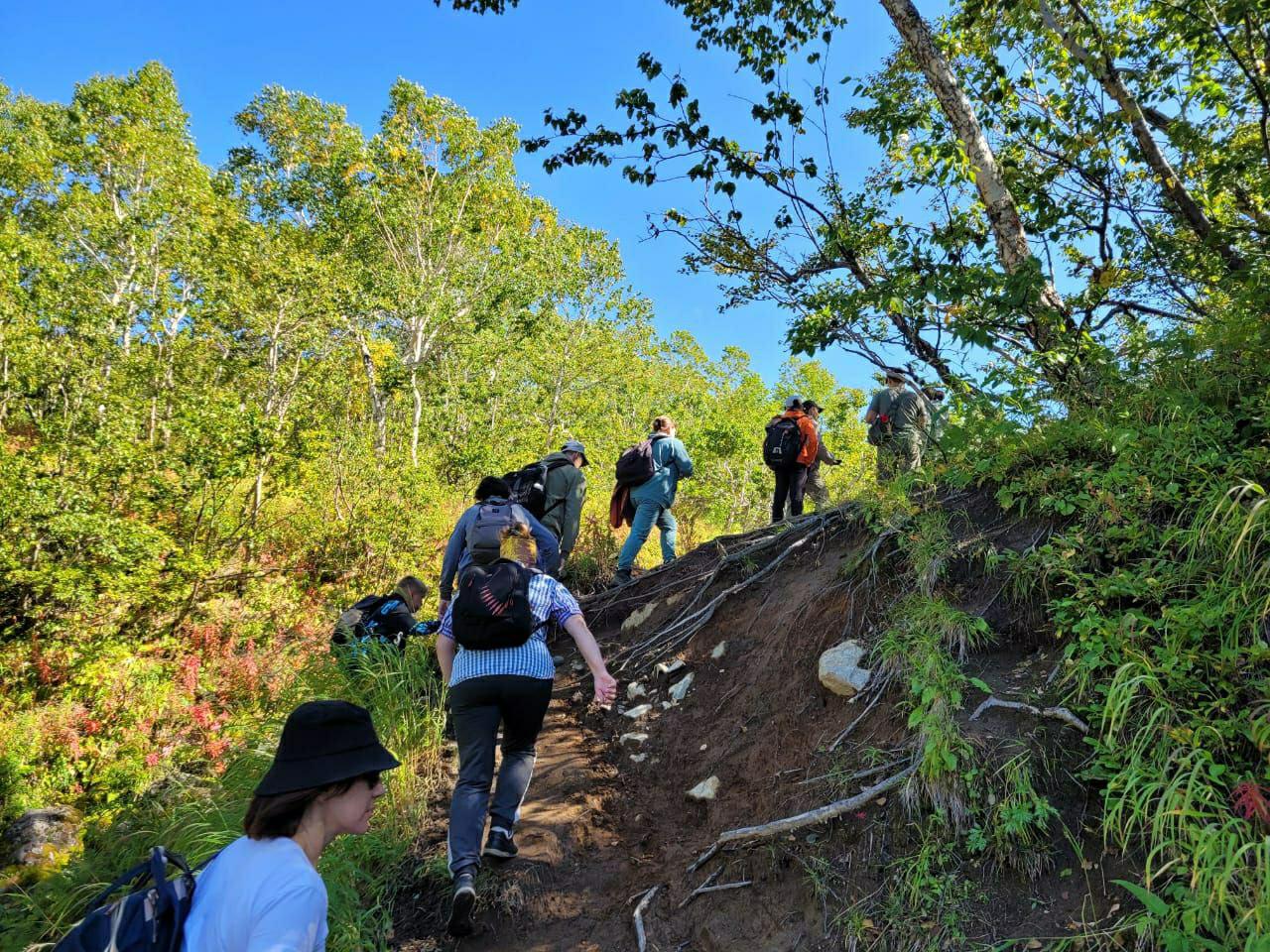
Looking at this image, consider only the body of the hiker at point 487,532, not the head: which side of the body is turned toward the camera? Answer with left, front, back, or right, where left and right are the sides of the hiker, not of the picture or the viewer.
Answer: back

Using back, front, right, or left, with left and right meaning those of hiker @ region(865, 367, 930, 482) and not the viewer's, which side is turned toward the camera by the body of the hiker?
back

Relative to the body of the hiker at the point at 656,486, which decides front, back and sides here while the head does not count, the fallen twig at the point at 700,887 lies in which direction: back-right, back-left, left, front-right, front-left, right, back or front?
back-right

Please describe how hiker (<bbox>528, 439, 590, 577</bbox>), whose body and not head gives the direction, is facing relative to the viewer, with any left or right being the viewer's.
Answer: facing away from the viewer and to the right of the viewer

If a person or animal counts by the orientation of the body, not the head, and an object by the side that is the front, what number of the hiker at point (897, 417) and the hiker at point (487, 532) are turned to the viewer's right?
0

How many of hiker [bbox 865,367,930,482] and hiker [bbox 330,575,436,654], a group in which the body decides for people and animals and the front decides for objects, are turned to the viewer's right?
1

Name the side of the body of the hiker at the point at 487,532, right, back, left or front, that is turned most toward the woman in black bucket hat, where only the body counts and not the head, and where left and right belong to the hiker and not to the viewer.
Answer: back

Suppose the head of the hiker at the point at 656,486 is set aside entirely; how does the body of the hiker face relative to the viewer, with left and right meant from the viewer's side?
facing away from the viewer and to the right of the viewer

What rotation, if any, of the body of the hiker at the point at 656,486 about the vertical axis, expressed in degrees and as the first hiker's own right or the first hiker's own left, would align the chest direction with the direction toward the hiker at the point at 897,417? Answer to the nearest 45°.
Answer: approximately 45° to the first hiker's own right

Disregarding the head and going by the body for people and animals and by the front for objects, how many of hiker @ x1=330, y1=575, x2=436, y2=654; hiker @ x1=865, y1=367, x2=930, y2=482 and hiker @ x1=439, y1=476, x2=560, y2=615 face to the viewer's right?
1

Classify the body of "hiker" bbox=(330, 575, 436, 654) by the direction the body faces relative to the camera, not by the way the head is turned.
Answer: to the viewer's right

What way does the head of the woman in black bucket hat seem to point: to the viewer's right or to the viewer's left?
to the viewer's right
